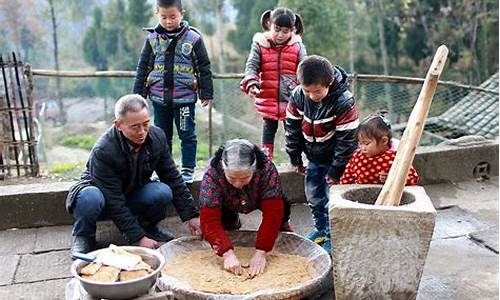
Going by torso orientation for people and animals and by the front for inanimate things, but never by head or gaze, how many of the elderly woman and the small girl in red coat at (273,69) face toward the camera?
2

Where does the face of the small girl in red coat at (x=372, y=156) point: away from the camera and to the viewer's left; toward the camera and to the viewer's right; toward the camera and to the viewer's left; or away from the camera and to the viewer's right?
toward the camera and to the viewer's left

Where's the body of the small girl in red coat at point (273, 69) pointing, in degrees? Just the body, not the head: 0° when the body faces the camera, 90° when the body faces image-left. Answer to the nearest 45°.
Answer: approximately 0°

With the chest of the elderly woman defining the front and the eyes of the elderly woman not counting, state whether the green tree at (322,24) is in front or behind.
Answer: behind

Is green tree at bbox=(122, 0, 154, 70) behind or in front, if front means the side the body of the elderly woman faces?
behind

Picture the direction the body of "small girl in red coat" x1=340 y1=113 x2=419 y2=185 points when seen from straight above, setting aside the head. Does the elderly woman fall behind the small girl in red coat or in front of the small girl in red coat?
in front

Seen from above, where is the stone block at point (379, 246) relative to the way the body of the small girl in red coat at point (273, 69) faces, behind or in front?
in front

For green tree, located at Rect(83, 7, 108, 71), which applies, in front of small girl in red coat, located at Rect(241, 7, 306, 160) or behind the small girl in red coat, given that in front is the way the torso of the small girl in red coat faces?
behind

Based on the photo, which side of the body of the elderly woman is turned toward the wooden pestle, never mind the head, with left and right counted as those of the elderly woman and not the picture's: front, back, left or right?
left

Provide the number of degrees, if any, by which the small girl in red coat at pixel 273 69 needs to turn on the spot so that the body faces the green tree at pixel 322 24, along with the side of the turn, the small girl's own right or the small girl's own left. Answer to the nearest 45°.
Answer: approximately 180°

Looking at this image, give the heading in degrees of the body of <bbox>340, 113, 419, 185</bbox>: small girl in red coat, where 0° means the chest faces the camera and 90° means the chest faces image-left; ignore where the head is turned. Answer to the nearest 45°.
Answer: approximately 45°
